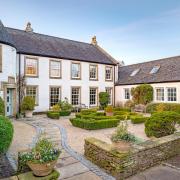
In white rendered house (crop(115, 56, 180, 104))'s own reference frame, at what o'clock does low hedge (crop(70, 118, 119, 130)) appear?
The low hedge is roughly at 11 o'clock from the white rendered house.

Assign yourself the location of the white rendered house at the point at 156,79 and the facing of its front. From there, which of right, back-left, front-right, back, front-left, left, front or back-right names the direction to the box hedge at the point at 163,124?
front-left

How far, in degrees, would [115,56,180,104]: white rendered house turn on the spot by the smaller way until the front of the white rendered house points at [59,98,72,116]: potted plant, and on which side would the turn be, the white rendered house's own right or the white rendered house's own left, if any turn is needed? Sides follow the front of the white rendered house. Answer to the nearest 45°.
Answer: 0° — it already faces it

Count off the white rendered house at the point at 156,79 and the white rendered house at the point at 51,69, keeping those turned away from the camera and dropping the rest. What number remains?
0

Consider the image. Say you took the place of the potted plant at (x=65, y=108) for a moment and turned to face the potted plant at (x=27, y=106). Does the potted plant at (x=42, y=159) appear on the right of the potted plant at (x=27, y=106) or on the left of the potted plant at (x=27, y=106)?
left

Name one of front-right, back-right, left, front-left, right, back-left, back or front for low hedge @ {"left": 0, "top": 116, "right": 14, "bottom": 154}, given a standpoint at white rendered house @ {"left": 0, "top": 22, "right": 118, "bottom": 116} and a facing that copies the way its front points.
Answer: front-right

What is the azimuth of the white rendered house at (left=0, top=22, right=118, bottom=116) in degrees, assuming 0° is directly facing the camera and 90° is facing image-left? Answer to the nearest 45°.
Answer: approximately 315°

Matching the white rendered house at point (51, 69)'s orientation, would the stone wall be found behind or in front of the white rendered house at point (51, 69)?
in front

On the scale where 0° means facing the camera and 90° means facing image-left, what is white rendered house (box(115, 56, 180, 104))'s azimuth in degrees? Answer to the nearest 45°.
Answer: approximately 45°
